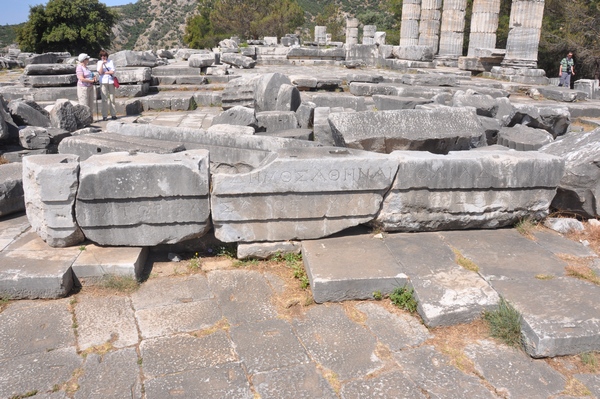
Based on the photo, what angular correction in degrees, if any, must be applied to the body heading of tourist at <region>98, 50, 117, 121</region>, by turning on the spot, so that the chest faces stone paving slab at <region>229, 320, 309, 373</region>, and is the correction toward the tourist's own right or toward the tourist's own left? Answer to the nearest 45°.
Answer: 0° — they already face it

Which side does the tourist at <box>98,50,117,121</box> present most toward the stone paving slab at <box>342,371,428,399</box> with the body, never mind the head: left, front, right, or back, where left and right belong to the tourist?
front

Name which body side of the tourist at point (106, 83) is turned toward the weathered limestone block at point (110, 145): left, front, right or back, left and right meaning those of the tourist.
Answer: front

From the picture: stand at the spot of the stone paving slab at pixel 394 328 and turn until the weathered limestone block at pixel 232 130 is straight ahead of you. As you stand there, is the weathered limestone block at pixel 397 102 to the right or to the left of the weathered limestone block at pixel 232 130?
right

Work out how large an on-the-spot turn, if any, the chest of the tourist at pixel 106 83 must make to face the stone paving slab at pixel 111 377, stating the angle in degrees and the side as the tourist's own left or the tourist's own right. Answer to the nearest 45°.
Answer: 0° — they already face it

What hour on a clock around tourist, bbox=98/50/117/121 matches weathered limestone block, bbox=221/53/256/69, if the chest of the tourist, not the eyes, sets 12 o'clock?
The weathered limestone block is roughly at 7 o'clock from the tourist.

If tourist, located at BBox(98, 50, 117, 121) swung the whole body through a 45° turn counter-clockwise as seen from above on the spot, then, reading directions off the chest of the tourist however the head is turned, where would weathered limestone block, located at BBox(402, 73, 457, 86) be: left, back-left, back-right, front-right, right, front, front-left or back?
front-left

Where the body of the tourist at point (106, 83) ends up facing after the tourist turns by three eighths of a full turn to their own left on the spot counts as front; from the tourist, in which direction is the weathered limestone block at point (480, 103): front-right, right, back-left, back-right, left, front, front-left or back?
right

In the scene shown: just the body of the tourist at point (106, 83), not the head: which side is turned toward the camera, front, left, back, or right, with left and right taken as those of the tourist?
front

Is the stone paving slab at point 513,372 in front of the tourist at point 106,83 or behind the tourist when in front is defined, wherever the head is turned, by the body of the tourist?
in front

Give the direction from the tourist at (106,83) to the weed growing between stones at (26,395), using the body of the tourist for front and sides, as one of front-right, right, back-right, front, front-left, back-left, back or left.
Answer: front

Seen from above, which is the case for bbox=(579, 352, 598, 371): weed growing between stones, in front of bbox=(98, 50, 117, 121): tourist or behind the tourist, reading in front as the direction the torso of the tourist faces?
in front

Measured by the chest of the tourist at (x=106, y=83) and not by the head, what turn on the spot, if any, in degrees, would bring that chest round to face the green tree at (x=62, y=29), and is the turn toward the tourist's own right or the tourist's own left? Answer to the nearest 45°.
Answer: approximately 180°

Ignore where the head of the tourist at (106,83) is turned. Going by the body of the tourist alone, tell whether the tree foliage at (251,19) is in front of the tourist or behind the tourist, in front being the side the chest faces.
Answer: behind

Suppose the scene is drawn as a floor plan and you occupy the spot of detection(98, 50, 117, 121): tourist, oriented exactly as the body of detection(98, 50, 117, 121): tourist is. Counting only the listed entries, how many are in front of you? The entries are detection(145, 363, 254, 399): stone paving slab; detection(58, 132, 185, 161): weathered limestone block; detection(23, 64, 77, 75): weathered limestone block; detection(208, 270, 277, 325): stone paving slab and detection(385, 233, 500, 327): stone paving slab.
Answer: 4
